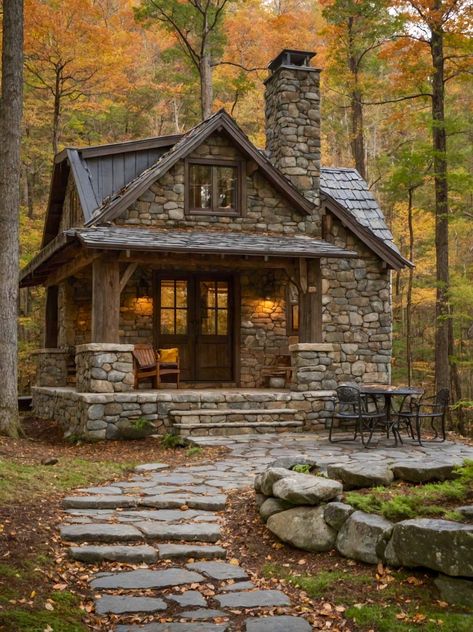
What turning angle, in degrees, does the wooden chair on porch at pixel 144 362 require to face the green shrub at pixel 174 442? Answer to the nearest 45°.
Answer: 0° — it already faces it

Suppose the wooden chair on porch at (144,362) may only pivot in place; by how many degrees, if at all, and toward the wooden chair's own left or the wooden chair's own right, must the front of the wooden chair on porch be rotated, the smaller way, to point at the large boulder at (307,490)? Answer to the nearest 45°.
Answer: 0° — it already faces it

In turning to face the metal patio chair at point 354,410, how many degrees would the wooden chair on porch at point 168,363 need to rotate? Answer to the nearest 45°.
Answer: approximately 45° to its left

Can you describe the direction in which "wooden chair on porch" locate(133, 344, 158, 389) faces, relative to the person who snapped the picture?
facing the viewer

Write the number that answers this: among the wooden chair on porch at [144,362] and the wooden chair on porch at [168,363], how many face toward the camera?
2

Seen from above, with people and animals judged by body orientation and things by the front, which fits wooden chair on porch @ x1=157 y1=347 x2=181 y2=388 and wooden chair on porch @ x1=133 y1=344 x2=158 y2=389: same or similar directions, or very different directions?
same or similar directions

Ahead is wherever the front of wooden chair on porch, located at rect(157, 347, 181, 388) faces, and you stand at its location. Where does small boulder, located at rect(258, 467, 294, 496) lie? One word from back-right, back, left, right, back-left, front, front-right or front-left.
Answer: front

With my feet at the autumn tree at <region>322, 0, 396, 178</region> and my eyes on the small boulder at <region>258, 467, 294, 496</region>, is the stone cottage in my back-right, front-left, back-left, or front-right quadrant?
front-right

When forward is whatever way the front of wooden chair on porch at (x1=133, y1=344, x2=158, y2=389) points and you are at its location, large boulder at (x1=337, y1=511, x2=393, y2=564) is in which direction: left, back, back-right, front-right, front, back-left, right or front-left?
front

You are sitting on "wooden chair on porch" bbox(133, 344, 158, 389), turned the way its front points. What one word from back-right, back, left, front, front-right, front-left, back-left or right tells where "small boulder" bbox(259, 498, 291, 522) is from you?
front

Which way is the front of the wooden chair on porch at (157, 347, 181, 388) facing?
toward the camera

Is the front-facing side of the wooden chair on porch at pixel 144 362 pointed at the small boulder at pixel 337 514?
yes

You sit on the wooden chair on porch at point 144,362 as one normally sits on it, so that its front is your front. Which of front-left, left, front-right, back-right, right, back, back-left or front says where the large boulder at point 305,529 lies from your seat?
front
